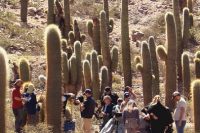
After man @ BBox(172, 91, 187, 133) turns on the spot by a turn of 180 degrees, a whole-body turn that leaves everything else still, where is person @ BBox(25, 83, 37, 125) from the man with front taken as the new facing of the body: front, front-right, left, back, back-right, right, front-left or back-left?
back

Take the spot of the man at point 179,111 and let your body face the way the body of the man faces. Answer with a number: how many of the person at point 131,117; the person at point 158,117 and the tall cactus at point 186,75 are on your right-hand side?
1

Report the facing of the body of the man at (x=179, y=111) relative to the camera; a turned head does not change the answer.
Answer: to the viewer's left

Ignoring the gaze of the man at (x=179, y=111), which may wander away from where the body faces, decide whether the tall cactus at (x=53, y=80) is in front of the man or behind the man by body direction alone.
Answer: in front

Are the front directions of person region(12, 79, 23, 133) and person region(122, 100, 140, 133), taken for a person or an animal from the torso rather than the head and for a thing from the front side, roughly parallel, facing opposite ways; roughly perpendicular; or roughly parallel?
roughly perpendicular

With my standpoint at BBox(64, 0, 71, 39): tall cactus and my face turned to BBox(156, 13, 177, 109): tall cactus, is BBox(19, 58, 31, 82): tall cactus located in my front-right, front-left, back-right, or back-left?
front-right

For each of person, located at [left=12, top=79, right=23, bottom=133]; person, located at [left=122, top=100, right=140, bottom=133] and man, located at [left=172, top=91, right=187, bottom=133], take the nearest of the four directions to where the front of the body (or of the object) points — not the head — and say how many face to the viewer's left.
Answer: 1

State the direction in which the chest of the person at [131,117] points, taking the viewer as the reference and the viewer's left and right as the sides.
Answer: facing away from the viewer

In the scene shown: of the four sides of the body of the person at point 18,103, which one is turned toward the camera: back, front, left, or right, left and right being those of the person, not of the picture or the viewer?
right

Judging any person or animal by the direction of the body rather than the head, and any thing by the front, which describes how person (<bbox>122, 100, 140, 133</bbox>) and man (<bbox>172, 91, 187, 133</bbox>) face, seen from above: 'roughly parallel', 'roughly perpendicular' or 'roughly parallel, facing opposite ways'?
roughly perpendicular

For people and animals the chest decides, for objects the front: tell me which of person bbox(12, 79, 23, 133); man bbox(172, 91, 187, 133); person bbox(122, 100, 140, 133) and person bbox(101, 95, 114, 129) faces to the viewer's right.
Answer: person bbox(12, 79, 23, 133)
